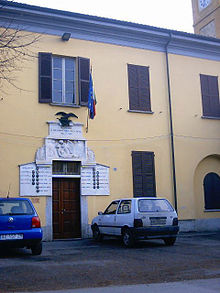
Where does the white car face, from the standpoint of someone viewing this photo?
facing away from the viewer and to the left of the viewer

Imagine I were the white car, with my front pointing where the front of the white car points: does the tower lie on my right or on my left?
on my right

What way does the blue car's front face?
away from the camera

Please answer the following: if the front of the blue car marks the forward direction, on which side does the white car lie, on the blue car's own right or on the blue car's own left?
on the blue car's own right

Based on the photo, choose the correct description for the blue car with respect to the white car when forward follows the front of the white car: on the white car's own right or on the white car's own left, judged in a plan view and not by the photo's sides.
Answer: on the white car's own left

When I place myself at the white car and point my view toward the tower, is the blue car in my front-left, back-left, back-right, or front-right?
back-left
